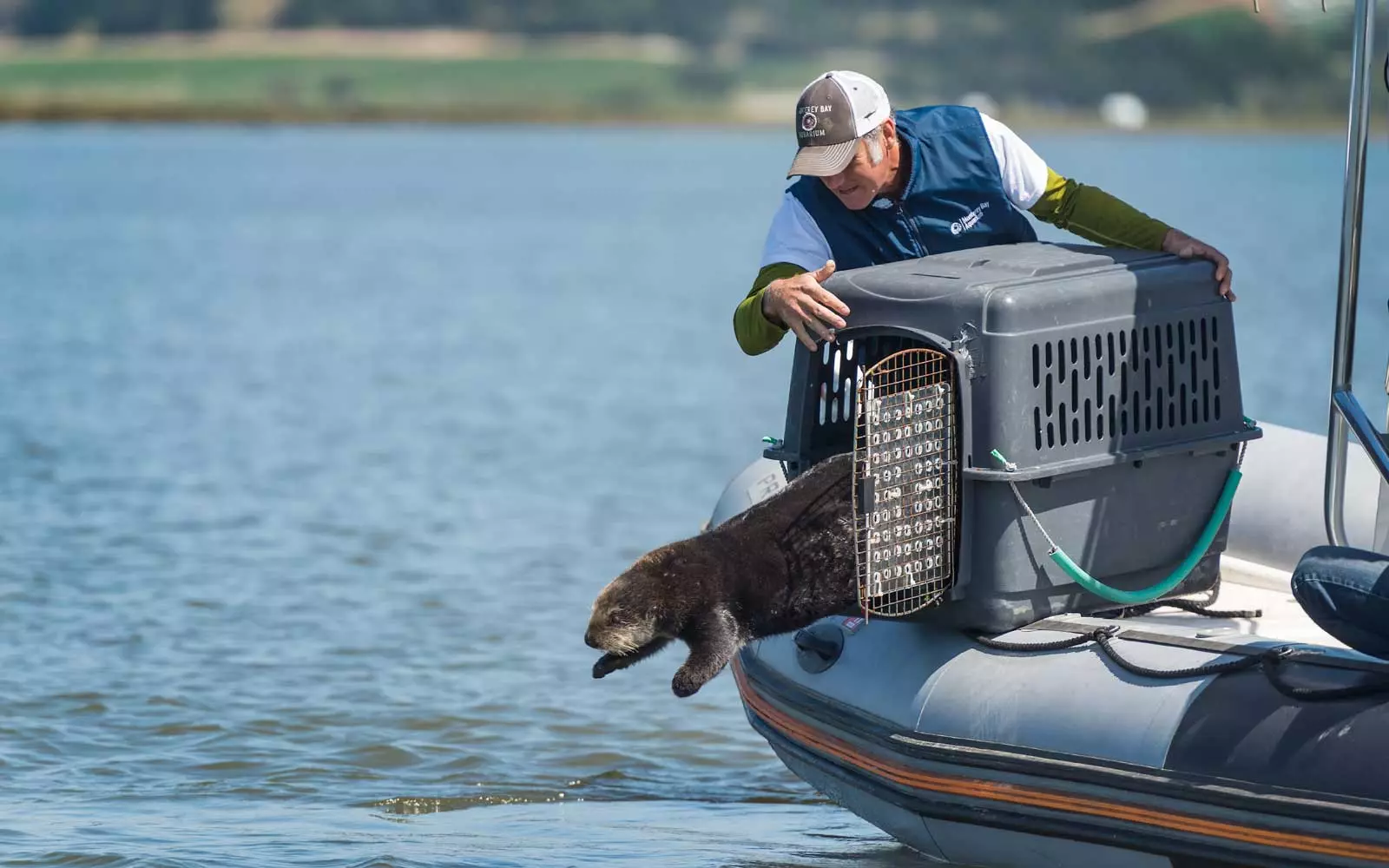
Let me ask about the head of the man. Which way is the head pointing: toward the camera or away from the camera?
toward the camera

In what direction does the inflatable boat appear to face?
to the viewer's left

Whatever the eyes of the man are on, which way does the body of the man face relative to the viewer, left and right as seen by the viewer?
facing the viewer and to the left of the viewer
